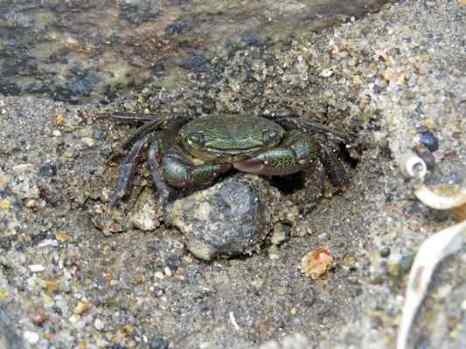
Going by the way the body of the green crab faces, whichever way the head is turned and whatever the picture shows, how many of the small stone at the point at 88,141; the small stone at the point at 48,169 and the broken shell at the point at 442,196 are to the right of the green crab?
2

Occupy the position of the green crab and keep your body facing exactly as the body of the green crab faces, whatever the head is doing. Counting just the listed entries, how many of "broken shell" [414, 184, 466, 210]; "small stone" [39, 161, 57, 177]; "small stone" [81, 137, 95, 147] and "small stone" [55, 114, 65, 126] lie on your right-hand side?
3

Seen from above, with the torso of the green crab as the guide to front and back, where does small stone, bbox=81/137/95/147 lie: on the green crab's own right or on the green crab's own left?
on the green crab's own right

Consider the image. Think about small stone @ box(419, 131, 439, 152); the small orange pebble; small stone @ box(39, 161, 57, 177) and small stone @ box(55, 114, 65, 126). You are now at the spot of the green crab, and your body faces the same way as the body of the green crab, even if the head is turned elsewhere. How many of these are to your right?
2

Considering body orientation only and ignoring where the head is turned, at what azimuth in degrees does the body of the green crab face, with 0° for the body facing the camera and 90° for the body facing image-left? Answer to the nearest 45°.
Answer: approximately 0°

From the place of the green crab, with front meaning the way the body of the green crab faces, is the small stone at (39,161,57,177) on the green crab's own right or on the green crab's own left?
on the green crab's own right

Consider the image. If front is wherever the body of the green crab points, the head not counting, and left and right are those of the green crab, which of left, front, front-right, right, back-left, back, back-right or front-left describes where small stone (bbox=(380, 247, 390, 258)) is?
front-left

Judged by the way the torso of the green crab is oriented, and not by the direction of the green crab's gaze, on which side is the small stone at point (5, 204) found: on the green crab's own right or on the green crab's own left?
on the green crab's own right

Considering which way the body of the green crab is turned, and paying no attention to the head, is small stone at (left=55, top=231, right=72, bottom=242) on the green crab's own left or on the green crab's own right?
on the green crab's own right

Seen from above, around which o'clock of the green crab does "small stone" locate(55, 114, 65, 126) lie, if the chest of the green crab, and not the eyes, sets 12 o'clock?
The small stone is roughly at 3 o'clock from the green crab.

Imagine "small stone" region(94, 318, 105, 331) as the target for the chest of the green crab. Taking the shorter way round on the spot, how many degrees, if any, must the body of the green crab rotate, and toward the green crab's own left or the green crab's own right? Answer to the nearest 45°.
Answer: approximately 45° to the green crab's own right

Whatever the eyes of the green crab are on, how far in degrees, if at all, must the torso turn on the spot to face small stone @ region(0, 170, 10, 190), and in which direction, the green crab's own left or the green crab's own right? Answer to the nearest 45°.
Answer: approximately 90° to the green crab's own right

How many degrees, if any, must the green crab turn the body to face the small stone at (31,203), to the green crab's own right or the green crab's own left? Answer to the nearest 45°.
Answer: approximately 45° to the green crab's own right
